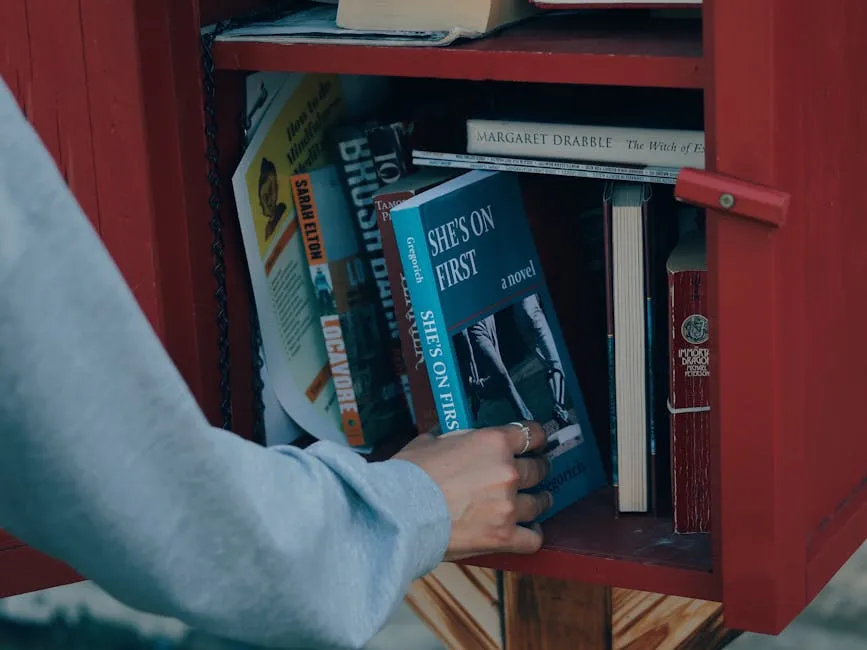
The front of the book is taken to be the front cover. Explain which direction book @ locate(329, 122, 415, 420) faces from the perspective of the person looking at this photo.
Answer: facing to the right of the viewer

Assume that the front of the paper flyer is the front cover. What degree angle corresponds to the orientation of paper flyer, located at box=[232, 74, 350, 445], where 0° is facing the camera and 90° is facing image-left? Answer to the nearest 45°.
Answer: approximately 315°

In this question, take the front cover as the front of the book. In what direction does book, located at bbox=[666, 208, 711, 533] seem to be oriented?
to the viewer's right
